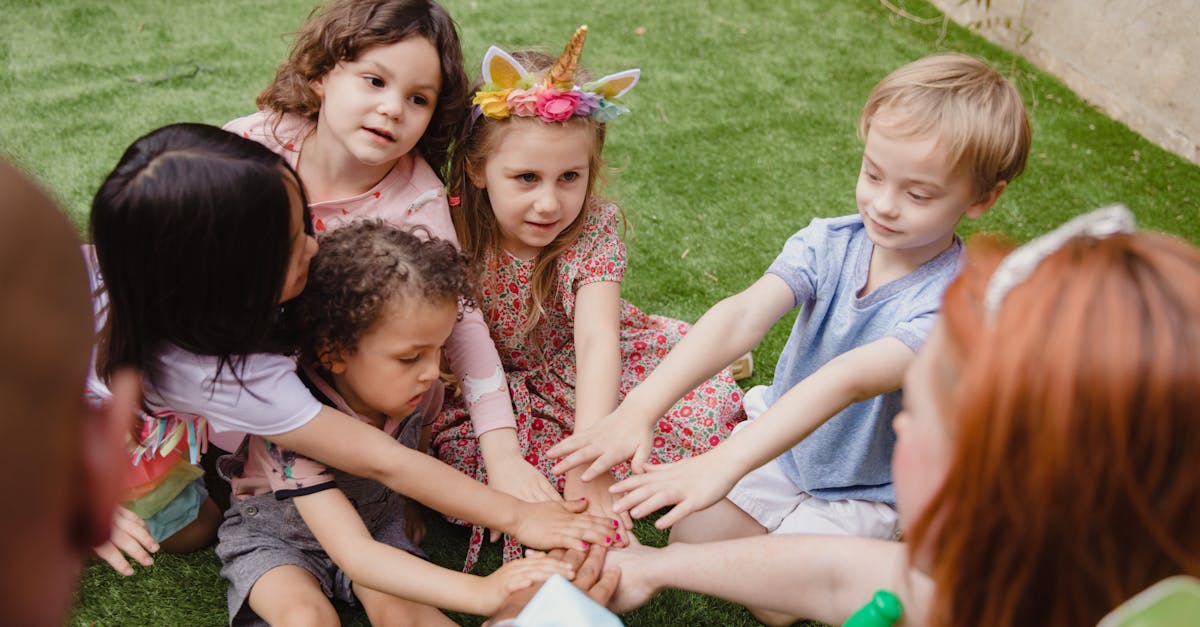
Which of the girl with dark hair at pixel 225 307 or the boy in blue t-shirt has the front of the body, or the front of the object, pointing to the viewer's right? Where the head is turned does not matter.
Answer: the girl with dark hair

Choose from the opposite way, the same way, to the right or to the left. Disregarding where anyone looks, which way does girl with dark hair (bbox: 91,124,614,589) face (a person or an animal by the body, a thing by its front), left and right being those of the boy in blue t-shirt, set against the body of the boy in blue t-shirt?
the opposite way

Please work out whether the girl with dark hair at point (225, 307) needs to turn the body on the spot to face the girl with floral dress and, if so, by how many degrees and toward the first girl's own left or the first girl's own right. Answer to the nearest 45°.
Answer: approximately 45° to the first girl's own left

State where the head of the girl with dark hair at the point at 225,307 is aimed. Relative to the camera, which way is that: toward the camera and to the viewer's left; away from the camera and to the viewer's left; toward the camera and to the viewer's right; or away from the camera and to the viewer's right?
away from the camera and to the viewer's right

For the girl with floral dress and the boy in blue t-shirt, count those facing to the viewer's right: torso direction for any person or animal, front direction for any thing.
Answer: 0

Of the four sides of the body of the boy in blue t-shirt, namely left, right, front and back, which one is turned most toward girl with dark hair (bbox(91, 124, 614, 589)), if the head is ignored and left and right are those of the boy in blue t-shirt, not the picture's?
front

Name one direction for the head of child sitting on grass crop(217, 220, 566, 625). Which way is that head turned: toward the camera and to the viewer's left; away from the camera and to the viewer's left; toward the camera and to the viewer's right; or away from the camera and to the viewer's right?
toward the camera and to the viewer's right

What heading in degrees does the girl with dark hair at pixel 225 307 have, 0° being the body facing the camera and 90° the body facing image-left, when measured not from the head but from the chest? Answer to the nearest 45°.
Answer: approximately 270°

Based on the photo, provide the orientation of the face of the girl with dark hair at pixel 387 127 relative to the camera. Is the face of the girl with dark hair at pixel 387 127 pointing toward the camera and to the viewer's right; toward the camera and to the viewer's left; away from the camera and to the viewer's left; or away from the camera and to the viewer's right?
toward the camera and to the viewer's right

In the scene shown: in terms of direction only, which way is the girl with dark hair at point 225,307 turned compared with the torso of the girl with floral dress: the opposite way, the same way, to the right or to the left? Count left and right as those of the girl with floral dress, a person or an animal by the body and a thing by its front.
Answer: to the left

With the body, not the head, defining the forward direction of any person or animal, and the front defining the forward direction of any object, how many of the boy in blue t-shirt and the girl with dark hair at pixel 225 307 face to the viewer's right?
1

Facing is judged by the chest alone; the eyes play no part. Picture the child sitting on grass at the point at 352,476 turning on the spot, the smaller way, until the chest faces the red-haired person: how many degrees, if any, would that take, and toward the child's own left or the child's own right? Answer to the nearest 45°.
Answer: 0° — they already face them

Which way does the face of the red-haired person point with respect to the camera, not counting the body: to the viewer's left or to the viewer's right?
to the viewer's left
